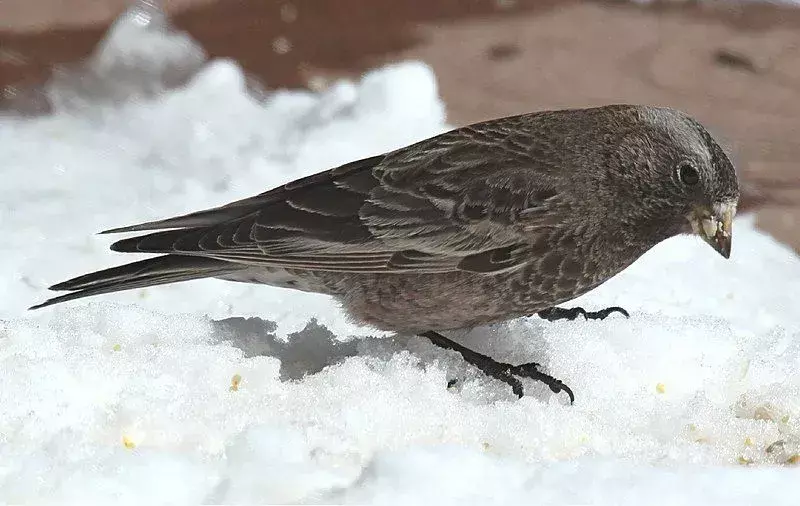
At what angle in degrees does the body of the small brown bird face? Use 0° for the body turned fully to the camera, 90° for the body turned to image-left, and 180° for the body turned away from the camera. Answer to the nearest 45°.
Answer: approximately 270°

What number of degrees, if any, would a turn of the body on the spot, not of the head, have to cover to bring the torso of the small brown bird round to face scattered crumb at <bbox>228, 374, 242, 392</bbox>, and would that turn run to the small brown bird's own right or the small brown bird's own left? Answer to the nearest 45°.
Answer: approximately 180°

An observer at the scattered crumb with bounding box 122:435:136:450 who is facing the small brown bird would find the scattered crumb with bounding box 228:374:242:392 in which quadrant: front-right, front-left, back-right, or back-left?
front-left

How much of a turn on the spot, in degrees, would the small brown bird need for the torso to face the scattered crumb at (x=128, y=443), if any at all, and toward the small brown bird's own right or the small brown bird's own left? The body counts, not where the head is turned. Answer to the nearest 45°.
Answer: approximately 135° to the small brown bird's own right
